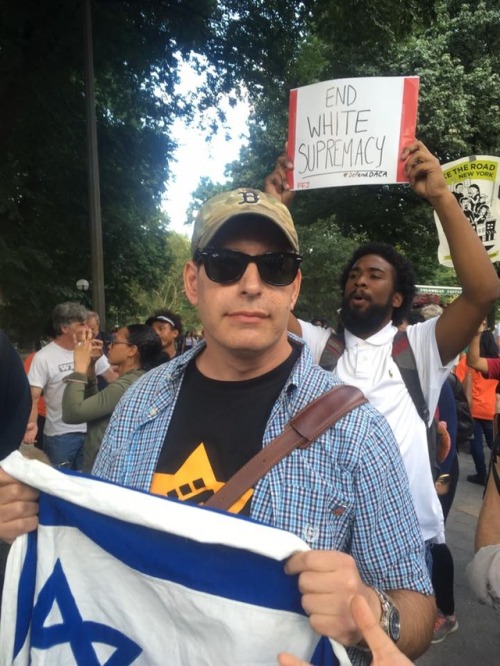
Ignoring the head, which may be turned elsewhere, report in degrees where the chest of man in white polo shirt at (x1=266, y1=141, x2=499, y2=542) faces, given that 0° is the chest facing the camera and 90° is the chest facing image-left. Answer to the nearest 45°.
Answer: approximately 45°

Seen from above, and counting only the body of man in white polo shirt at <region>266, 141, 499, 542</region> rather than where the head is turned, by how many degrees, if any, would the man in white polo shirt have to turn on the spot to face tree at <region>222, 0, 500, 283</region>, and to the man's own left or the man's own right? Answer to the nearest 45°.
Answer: approximately 135° to the man's own right

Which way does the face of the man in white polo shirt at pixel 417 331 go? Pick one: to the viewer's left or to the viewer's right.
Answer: to the viewer's left

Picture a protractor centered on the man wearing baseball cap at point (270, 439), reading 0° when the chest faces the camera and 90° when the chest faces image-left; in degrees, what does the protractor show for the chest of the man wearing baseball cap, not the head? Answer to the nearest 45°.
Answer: approximately 0°

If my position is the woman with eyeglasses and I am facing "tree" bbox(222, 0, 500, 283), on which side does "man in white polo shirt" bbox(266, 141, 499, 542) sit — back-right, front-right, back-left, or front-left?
back-right

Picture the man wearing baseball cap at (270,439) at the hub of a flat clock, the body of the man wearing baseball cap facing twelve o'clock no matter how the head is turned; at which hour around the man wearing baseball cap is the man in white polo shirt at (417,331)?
The man in white polo shirt is roughly at 7 o'clock from the man wearing baseball cap.

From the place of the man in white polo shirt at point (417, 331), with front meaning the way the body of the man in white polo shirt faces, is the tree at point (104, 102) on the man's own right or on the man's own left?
on the man's own right

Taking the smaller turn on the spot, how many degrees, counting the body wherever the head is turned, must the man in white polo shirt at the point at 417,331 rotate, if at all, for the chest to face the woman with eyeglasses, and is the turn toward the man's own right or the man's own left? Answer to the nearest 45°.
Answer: approximately 90° to the man's own right
